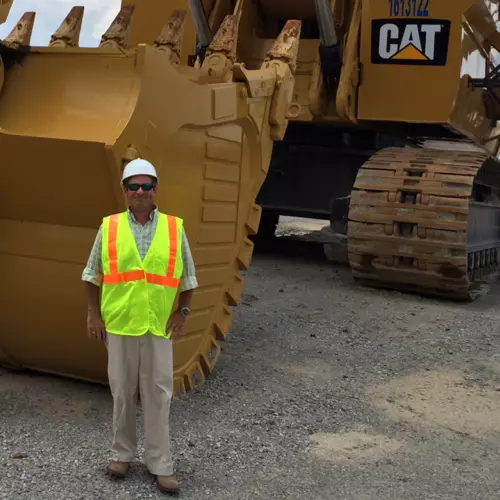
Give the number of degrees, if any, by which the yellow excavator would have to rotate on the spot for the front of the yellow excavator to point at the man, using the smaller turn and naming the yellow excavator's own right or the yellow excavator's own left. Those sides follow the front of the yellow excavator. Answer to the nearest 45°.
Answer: approximately 45° to the yellow excavator's own left

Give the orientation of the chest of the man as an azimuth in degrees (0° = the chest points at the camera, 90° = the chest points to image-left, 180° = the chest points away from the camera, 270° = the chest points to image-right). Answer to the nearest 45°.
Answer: approximately 0°

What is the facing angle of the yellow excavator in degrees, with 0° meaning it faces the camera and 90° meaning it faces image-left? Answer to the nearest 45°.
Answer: approximately 45°

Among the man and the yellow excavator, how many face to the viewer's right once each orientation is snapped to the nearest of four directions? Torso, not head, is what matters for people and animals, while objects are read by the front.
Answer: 0

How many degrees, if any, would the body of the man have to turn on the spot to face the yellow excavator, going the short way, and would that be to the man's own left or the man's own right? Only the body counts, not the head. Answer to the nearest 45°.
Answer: approximately 180°
